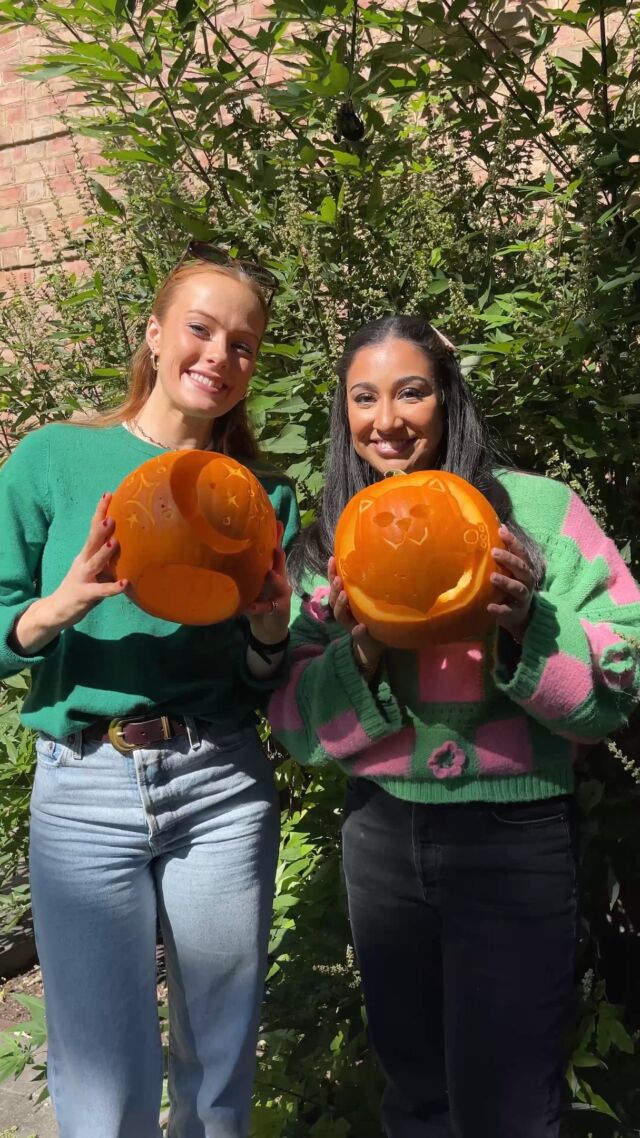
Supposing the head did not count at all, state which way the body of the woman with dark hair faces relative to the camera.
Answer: toward the camera

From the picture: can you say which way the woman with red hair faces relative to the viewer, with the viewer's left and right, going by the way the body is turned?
facing the viewer

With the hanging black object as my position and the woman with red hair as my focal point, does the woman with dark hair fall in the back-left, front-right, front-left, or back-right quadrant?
front-left

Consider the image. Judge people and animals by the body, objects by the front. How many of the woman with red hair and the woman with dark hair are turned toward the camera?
2

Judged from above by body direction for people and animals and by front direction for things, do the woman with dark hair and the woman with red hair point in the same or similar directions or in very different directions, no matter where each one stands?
same or similar directions

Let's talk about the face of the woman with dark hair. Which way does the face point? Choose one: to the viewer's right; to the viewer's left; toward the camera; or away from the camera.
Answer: toward the camera

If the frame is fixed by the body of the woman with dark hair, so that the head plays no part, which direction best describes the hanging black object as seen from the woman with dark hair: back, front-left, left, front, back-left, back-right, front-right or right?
back
